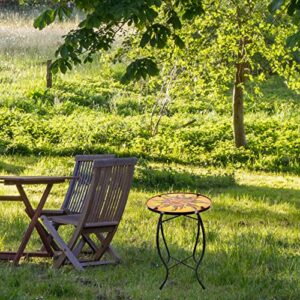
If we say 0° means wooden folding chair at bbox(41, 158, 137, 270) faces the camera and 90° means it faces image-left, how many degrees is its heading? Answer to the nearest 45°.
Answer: approximately 135°

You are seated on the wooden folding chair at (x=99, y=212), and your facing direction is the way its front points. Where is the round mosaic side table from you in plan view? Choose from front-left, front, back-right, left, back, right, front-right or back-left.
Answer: back

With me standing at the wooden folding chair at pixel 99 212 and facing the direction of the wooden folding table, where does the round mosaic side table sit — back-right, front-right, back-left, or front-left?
back-left

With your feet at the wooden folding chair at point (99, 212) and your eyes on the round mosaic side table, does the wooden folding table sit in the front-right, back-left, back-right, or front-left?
back-right

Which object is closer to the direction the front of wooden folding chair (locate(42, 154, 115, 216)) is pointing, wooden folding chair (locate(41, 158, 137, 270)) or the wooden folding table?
the wooden folding table

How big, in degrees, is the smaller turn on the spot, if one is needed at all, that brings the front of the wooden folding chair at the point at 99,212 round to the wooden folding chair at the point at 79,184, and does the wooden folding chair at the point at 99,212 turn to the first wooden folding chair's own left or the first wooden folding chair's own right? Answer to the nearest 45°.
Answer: approximately 45° to the first wooden folding chair's own right
